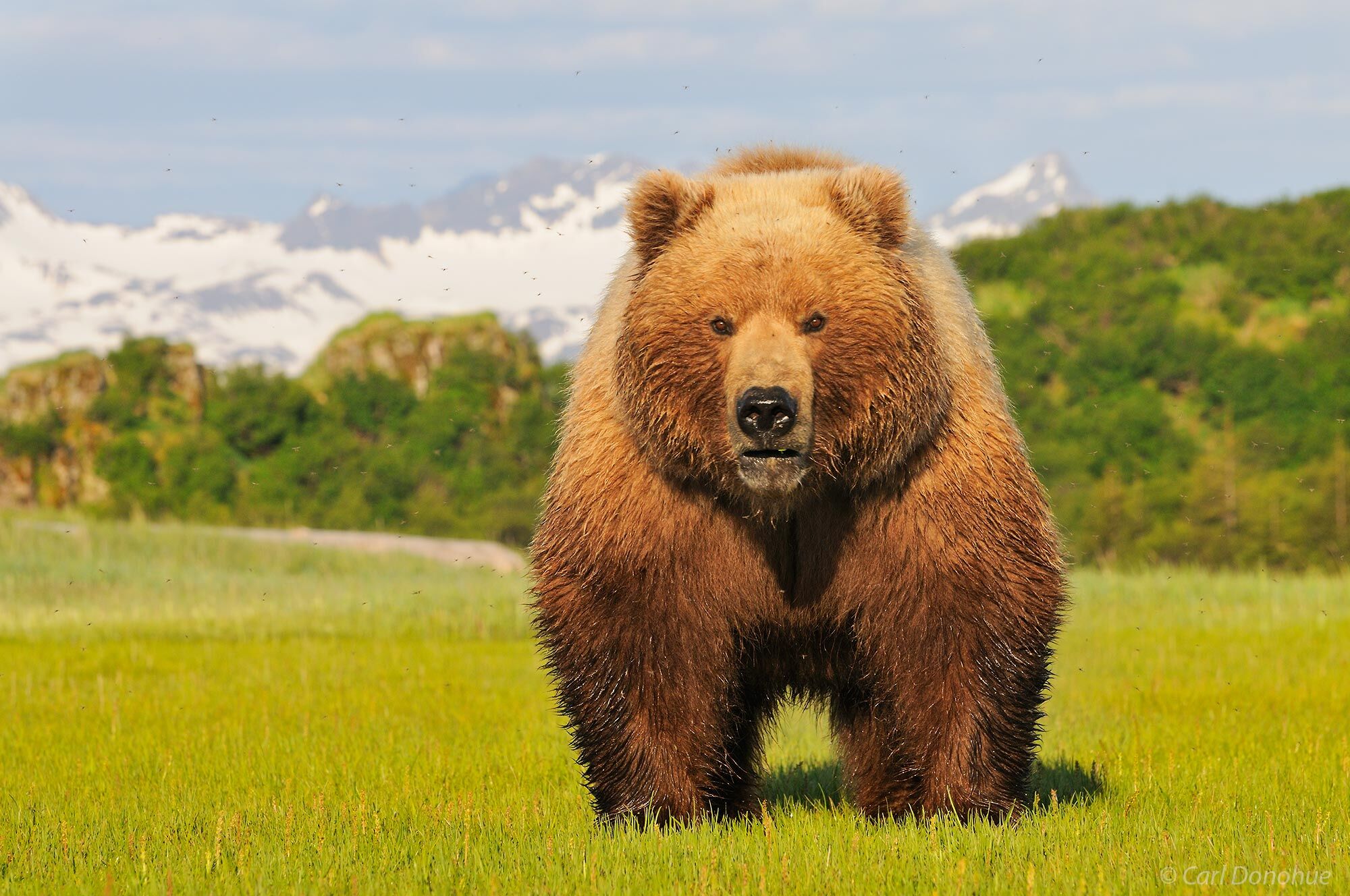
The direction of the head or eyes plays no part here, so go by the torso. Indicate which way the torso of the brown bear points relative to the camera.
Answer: toward the camera
